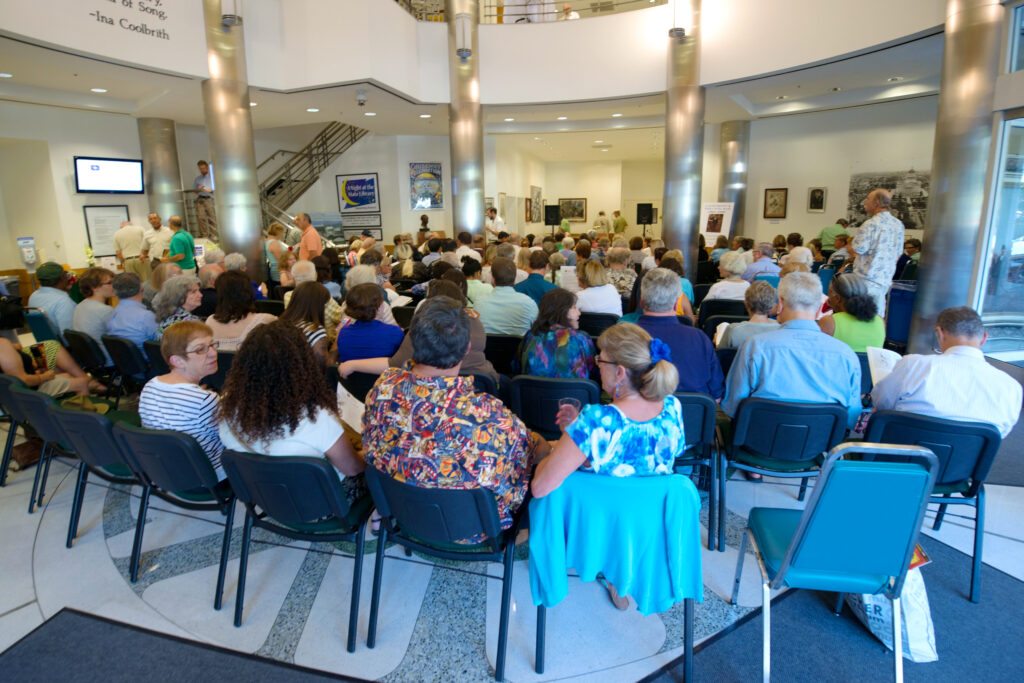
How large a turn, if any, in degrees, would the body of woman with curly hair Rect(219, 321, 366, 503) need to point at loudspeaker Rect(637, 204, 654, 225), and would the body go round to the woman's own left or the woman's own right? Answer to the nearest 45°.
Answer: approximately 45° to the woman's own right

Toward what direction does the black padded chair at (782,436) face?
away from the camera

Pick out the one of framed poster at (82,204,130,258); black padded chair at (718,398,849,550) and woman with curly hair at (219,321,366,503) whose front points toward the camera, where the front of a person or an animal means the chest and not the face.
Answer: the framed poster

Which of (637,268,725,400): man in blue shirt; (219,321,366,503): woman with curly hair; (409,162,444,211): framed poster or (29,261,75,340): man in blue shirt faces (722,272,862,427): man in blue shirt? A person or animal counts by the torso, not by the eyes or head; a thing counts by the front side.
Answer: the framed poster

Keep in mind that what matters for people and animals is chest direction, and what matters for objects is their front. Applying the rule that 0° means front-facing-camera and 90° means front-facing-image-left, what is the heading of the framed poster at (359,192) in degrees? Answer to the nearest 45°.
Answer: approximately 0°

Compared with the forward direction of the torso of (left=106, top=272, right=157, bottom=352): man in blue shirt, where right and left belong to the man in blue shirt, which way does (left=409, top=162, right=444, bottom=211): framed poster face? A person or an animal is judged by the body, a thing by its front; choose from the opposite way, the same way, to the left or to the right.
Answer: the opposite way

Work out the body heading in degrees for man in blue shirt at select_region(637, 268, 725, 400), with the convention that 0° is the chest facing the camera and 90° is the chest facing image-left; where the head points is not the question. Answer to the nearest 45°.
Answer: approximately 180°

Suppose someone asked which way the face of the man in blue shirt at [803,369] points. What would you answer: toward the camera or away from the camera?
away from the camera

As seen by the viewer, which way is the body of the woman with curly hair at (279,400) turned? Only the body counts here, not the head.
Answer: away from the camera

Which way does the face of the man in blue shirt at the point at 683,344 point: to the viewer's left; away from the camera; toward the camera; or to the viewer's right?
away from the camera

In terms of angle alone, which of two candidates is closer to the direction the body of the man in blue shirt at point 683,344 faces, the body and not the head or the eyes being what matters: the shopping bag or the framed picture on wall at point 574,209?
the framed picture on wall

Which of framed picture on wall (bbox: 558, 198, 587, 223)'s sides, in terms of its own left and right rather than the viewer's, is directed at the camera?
front

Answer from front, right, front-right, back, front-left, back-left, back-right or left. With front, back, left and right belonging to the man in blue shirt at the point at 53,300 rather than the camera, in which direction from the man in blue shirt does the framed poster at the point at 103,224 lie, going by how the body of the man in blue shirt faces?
front-left

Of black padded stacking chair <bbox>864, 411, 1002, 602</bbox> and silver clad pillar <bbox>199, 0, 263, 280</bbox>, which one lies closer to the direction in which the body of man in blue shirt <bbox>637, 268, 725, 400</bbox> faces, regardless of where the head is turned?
the silver clad pillar

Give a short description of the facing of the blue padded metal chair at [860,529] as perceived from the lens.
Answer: facing away from the viewer and to the left of the viewer

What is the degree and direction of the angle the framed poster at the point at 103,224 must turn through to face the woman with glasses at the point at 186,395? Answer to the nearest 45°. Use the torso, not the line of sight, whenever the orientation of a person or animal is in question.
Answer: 0° — it already faces them

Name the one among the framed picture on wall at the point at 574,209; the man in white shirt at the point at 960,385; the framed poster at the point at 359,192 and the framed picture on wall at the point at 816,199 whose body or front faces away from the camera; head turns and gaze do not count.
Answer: the man in white shirt

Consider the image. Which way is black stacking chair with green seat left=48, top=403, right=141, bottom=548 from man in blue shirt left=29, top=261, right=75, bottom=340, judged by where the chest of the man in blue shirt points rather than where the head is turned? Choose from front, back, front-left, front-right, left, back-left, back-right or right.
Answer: back-right

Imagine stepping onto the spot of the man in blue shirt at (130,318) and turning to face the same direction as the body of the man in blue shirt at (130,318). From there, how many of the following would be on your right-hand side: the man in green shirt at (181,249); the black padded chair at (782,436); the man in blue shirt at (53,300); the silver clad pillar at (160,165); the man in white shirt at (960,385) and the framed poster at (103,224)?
2

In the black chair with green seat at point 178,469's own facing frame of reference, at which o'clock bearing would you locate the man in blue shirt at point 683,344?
The man in blue shirt is roughly at 2 o'clock from the black chair with green seat.

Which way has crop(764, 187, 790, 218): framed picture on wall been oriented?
toward the camera

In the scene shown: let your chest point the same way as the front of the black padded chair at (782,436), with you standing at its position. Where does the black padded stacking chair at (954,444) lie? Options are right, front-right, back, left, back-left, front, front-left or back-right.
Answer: right

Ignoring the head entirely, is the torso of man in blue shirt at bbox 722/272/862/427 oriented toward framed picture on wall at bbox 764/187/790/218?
yes
